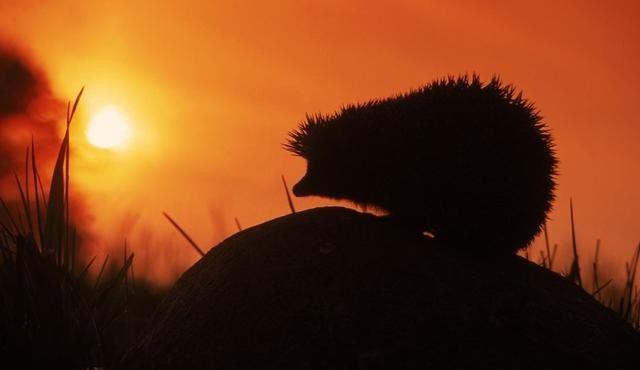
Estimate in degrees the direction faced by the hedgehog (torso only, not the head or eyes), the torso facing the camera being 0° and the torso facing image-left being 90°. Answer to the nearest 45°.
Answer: approximately 90°
